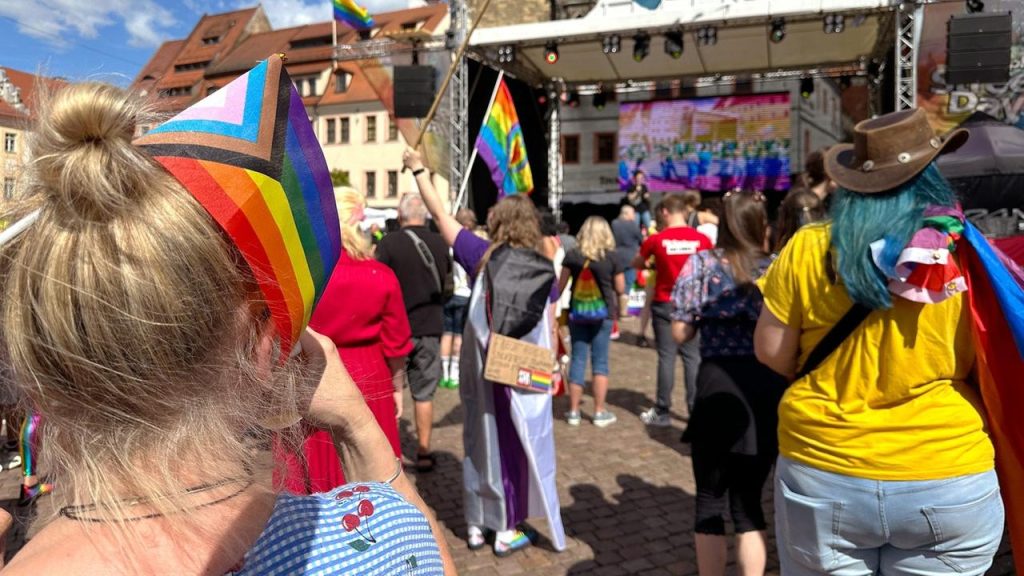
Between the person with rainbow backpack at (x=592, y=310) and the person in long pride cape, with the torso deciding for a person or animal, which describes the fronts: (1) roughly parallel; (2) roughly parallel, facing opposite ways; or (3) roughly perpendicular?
roughly parallel

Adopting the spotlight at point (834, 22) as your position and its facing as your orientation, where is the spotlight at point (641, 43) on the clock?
the spotlight at point (641, 43) is roughly at 3 o'clock from the spotlight at point (834, 22).

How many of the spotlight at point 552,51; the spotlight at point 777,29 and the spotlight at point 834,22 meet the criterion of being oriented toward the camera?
3

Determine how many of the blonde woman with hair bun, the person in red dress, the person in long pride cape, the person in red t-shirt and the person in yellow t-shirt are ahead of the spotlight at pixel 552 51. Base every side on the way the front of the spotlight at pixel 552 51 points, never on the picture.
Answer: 5

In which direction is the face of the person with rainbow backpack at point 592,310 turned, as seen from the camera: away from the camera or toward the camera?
away from the camera

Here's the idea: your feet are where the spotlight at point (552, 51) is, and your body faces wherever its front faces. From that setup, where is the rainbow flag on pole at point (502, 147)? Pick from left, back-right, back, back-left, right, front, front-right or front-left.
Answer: front

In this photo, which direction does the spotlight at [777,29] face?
toward the camera

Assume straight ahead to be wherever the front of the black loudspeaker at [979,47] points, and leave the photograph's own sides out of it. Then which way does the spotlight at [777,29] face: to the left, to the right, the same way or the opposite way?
the same way

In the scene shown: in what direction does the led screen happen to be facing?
toward the camera

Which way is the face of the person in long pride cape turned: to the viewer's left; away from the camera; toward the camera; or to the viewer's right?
away from the camera

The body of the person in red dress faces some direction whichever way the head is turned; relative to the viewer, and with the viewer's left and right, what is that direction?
facing away from the viewer

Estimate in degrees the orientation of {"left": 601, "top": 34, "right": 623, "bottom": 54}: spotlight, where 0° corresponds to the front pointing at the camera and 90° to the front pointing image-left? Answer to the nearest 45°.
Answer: approximately 0°

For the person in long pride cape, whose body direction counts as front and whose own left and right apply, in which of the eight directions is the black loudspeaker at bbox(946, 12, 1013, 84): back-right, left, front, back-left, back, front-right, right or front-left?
front-right

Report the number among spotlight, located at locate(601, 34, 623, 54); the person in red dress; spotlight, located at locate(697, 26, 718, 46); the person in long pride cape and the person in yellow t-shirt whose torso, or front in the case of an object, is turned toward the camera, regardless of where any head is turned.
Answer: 2

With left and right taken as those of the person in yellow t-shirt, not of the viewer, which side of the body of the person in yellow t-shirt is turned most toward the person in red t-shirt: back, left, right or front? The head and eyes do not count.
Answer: front

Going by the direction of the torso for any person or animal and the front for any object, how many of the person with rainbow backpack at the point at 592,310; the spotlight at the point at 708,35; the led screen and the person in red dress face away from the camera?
2

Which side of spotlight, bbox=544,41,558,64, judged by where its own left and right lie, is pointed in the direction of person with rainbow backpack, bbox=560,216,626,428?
front

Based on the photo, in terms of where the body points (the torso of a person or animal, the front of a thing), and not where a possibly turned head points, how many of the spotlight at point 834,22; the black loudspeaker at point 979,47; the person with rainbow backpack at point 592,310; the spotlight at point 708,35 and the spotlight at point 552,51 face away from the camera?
1

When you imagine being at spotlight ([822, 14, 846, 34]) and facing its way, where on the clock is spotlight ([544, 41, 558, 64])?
spotlight ([544, 41, 558, 64]) is roughly at 3 o'clock from spotlight ([822, 14, 846, 34]).

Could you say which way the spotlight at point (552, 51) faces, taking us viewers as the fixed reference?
facing the viewer
